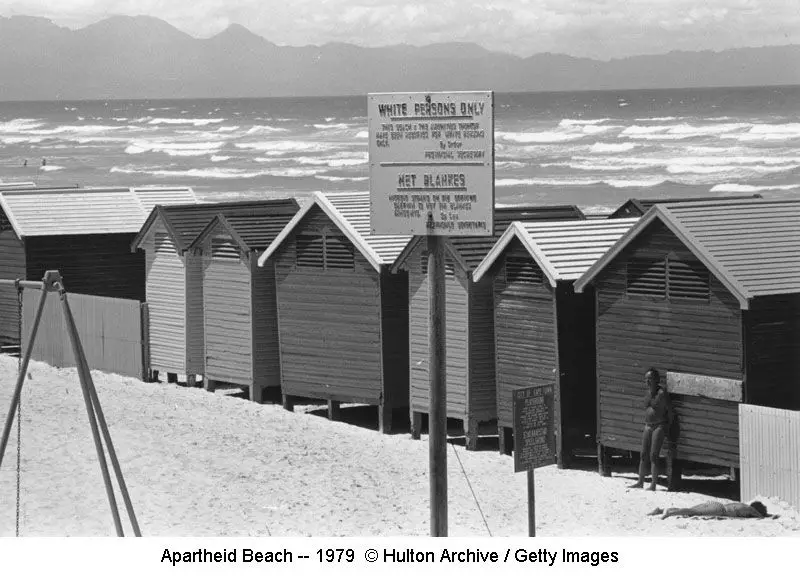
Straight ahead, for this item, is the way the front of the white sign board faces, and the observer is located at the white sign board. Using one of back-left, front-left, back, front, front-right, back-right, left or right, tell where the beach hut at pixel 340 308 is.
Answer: back

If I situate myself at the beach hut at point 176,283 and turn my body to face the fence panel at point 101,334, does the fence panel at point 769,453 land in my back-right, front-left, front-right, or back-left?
back-left

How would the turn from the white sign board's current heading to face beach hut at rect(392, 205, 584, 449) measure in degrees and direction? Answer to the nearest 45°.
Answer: approximately 180°

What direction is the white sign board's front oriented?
toward the camera
